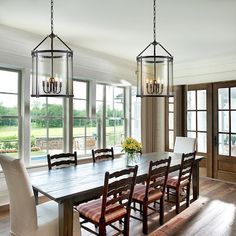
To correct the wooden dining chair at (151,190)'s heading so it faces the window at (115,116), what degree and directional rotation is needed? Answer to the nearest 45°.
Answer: approximately 45° to its right

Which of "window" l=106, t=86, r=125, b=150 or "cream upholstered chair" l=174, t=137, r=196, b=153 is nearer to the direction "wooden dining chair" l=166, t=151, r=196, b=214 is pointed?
the window

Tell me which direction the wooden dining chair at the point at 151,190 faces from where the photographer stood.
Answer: facing away from the viewer and to the left of the viewer

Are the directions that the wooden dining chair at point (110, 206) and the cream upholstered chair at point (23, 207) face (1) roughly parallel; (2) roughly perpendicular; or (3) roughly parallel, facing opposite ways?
roughly perpendicular

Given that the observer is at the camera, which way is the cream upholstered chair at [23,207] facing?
facing away from the viewer and to the right of the viewer

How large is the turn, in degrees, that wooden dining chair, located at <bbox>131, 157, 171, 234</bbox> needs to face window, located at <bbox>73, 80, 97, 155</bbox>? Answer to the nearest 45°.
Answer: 0° — it already faces it

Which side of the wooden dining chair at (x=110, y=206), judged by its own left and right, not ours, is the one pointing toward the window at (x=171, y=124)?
right

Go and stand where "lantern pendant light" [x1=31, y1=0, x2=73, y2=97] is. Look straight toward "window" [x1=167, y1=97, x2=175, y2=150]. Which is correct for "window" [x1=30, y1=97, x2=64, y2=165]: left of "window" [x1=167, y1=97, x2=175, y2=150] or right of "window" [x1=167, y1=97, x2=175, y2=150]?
left

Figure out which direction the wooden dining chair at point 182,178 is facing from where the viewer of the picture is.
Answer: facing away from the viewer and to the left of the viewer

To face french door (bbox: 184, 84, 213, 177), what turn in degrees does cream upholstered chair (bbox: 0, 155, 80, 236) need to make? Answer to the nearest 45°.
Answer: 0° — it already faces it

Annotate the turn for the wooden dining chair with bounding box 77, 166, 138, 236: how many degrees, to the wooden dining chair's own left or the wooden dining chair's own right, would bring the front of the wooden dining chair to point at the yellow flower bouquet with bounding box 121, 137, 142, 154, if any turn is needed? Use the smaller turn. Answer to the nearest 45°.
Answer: approximately 45° to the wooden dining chair's own right
